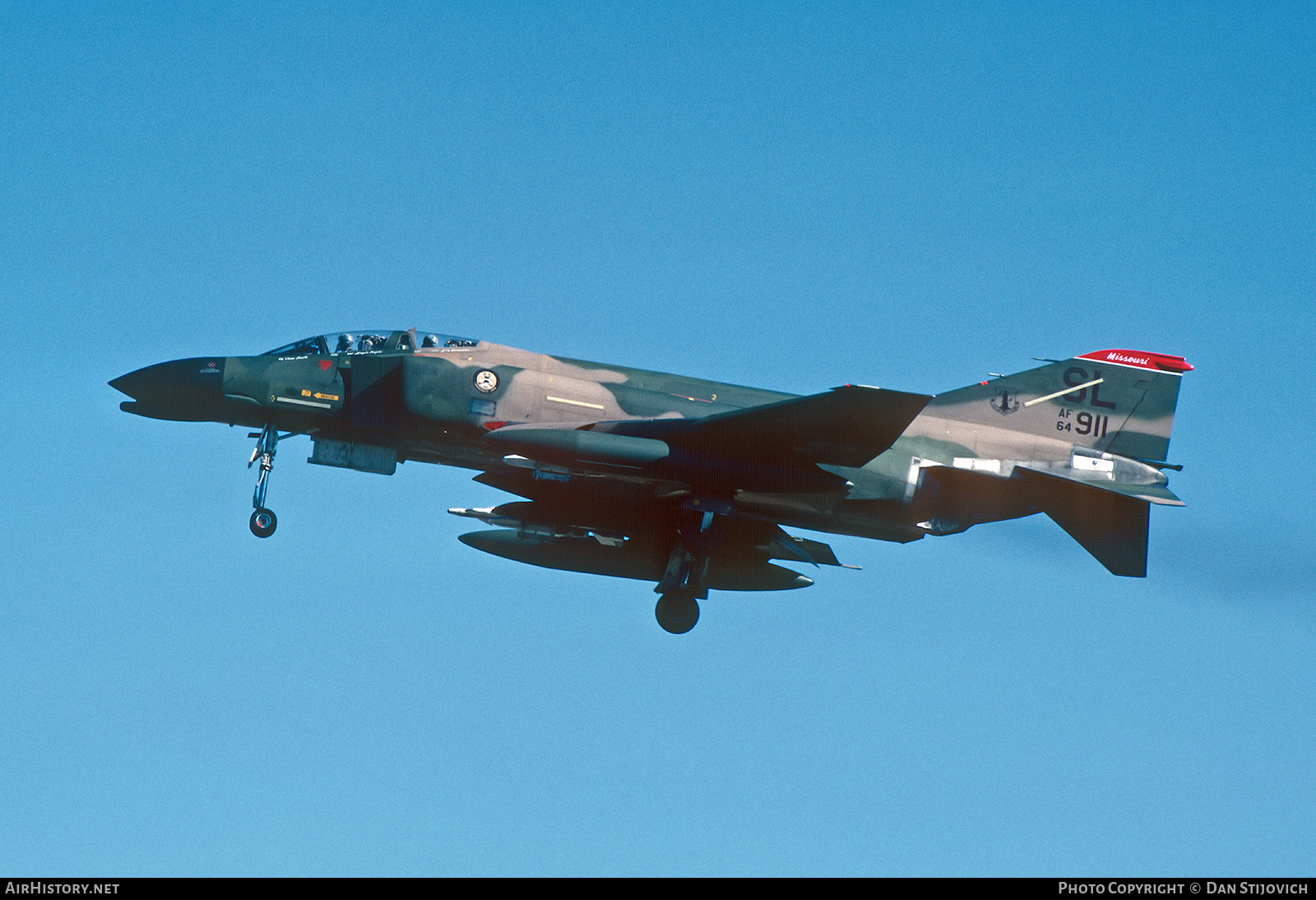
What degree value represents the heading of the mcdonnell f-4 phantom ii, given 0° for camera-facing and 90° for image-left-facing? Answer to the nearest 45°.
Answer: approximately 90°
